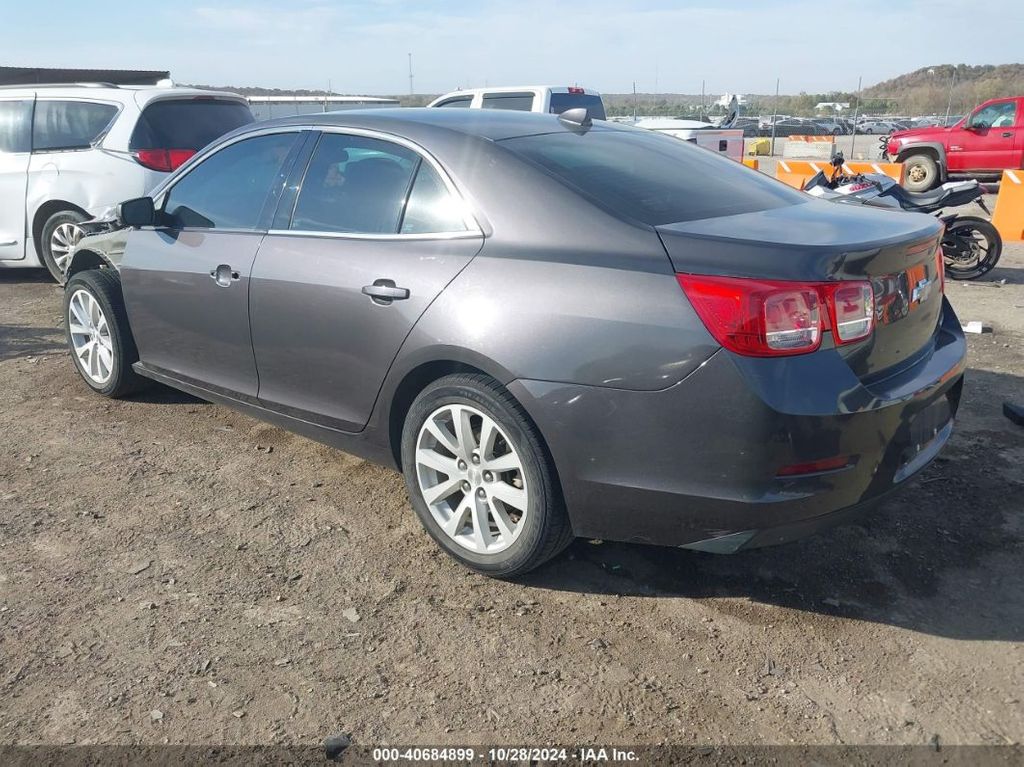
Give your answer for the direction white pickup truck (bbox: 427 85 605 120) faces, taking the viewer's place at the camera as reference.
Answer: facing away from the viewer and to the left of the viewer

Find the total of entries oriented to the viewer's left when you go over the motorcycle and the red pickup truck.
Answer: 2

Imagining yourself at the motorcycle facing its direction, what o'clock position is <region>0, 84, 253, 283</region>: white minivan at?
The white minivan is roughly at 11 o'clock from the motorcycle.

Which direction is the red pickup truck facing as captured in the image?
to the viewer's left

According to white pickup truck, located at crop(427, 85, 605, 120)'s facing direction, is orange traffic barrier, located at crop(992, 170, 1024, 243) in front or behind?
behind

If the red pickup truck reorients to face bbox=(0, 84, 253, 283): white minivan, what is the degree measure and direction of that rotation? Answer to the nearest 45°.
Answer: approximately 45° to its left

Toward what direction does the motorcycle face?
to the viewer's left

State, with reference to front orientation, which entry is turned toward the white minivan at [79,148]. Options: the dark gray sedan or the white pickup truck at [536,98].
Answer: the dark gray sedan

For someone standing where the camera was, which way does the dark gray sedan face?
facing away from the viewer and to the left of the viewer

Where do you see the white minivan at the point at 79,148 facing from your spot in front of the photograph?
facing away from the viewer and to the left of the viewer

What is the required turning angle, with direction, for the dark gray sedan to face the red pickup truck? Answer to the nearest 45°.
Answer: approximately 90° to its right

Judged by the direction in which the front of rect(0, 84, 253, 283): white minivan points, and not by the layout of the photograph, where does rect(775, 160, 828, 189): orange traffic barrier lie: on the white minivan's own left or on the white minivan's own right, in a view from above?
on the white minivan's own right
